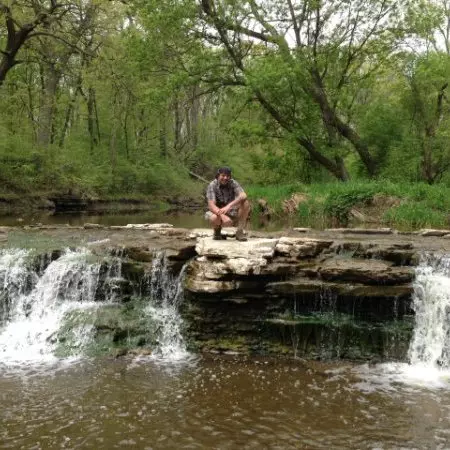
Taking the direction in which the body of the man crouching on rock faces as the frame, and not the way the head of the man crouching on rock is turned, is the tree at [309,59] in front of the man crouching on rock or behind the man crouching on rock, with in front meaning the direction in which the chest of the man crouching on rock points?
behind

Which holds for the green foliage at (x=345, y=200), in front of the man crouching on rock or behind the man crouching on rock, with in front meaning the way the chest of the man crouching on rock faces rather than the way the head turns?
behind

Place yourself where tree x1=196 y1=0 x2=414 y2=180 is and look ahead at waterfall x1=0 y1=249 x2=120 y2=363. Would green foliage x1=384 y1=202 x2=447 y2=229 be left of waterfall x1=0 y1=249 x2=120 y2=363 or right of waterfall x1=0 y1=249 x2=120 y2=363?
left

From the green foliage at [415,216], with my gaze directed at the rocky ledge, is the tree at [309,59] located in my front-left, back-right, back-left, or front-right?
back-right

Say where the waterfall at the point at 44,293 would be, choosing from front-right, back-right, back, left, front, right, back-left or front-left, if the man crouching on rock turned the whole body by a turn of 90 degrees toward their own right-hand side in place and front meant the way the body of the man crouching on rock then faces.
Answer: front

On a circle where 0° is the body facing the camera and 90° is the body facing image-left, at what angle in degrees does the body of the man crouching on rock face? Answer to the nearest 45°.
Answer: approximately 0°

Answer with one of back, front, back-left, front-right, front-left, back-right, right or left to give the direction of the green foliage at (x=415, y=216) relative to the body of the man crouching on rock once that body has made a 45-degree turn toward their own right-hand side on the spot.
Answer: back
